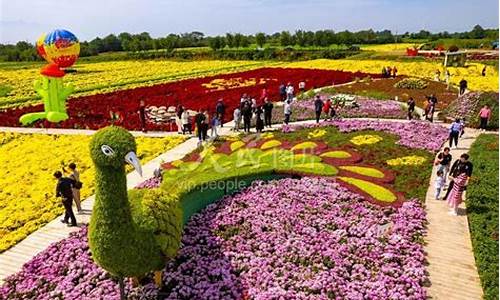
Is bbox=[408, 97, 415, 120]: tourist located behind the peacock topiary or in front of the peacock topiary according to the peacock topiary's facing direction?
behind

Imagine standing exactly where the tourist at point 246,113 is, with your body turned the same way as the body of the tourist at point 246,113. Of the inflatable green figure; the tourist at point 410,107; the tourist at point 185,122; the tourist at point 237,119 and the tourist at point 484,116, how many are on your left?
2

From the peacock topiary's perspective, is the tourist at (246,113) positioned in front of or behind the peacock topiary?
behind

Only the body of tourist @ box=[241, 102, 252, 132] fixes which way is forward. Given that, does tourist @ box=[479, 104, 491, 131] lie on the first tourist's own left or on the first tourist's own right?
on the first tourist's own left

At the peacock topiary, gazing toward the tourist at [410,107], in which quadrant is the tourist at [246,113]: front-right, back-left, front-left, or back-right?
front-left

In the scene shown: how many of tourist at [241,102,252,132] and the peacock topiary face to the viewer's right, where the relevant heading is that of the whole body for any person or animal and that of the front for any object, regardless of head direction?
0

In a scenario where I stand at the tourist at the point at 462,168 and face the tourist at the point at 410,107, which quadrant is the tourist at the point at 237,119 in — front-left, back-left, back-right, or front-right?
front-left

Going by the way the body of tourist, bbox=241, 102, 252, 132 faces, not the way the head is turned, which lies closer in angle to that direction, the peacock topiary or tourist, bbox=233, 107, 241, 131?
the peacock topiary

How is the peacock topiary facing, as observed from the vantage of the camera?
facing the viewer and to the left of the viewer

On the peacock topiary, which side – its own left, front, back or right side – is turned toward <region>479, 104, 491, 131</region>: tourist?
back

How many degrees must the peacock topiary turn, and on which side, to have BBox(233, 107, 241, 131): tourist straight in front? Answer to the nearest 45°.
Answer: approximately 135° to its right

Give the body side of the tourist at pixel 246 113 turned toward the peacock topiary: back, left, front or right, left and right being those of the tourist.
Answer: front

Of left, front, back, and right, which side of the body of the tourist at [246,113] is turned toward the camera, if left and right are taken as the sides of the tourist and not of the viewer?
front

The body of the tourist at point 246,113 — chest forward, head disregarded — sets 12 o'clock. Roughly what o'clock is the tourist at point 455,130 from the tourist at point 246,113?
the tourist at point 455,130 is roughly at 10 o'clock from the tourist at point 246,113.
